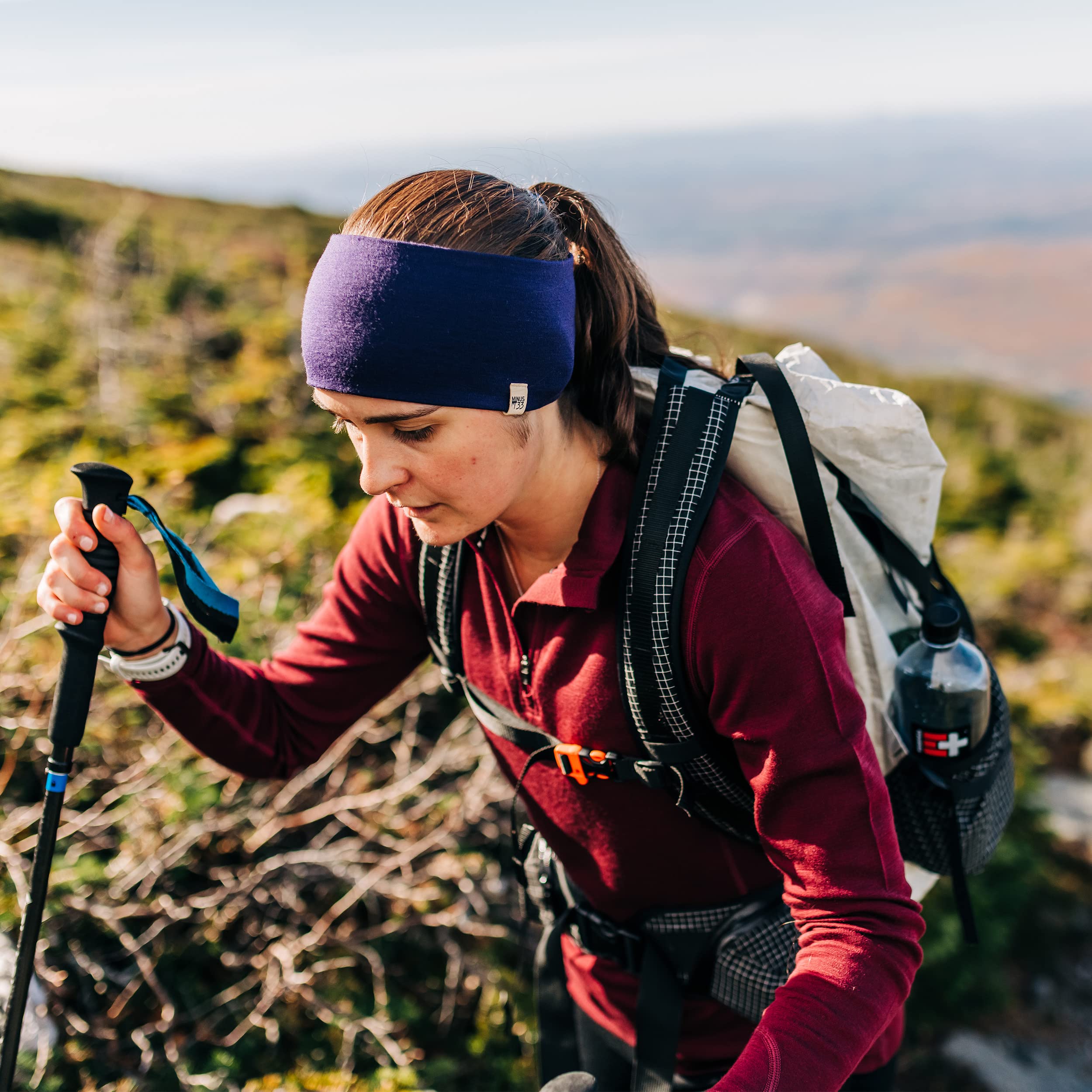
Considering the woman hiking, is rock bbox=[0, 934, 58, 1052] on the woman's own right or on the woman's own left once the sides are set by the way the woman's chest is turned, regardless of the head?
on the woman's own right

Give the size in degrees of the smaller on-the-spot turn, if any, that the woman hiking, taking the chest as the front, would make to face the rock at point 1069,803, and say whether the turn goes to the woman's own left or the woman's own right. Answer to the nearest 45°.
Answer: approximately 180°

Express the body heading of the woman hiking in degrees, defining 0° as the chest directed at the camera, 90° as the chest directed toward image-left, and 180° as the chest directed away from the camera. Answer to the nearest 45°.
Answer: approximately 45°
